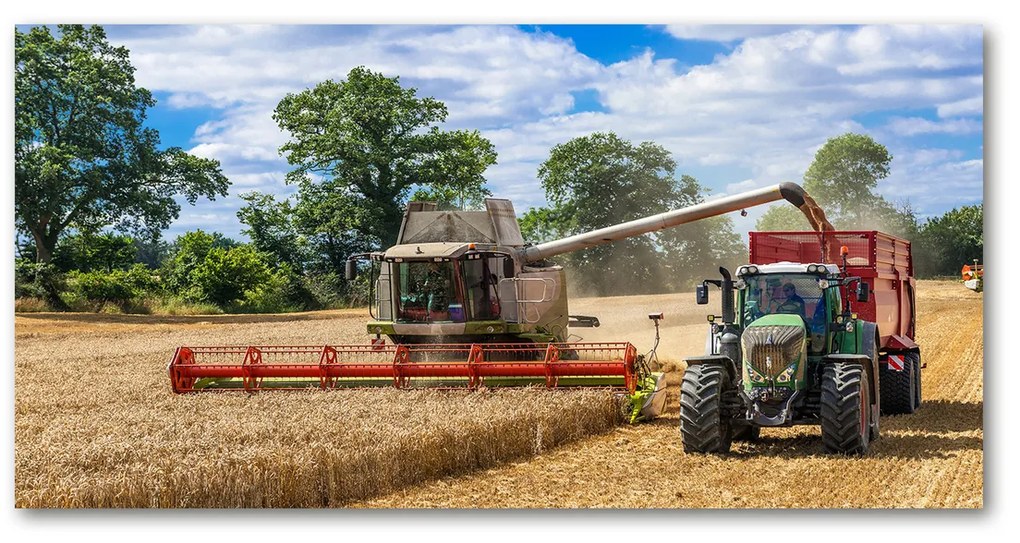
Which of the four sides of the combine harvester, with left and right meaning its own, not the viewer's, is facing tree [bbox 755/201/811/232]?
back

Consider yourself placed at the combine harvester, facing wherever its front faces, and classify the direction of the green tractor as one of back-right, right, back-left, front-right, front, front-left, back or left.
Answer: left

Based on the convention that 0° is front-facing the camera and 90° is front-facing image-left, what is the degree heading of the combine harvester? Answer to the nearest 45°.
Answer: approximately 45°

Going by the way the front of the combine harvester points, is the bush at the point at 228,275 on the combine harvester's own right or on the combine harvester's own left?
on the combine harvester's own right

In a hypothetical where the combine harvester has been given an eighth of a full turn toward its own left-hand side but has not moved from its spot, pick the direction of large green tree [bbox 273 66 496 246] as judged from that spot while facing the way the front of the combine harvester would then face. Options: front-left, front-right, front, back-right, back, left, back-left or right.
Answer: back

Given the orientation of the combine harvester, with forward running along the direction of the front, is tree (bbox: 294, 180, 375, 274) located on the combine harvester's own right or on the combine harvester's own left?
on the combine harvester's own right

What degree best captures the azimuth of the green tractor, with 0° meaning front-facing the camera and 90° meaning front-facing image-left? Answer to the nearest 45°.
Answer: approximately 0°

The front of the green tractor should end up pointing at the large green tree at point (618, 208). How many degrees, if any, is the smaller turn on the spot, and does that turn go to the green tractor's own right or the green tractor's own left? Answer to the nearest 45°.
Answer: approximately 180°

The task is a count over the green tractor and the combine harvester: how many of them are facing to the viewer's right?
0

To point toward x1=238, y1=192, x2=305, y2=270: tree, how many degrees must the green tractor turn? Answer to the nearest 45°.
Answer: approximately 135° to its right

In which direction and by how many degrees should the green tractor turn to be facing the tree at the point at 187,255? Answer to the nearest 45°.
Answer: approximately 135° to its right

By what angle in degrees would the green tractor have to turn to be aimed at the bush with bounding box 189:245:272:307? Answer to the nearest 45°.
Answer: approximately 135° to its right

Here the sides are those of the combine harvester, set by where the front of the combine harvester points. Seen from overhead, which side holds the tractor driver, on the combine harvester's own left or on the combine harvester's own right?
on the combine harvester's own left

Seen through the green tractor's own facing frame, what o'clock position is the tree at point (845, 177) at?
The tree is roughly at 6 o'clock from the green tractor.

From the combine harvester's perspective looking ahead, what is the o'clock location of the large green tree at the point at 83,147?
The large green tree is roughly at 5 o'clock from the combine harvester.
